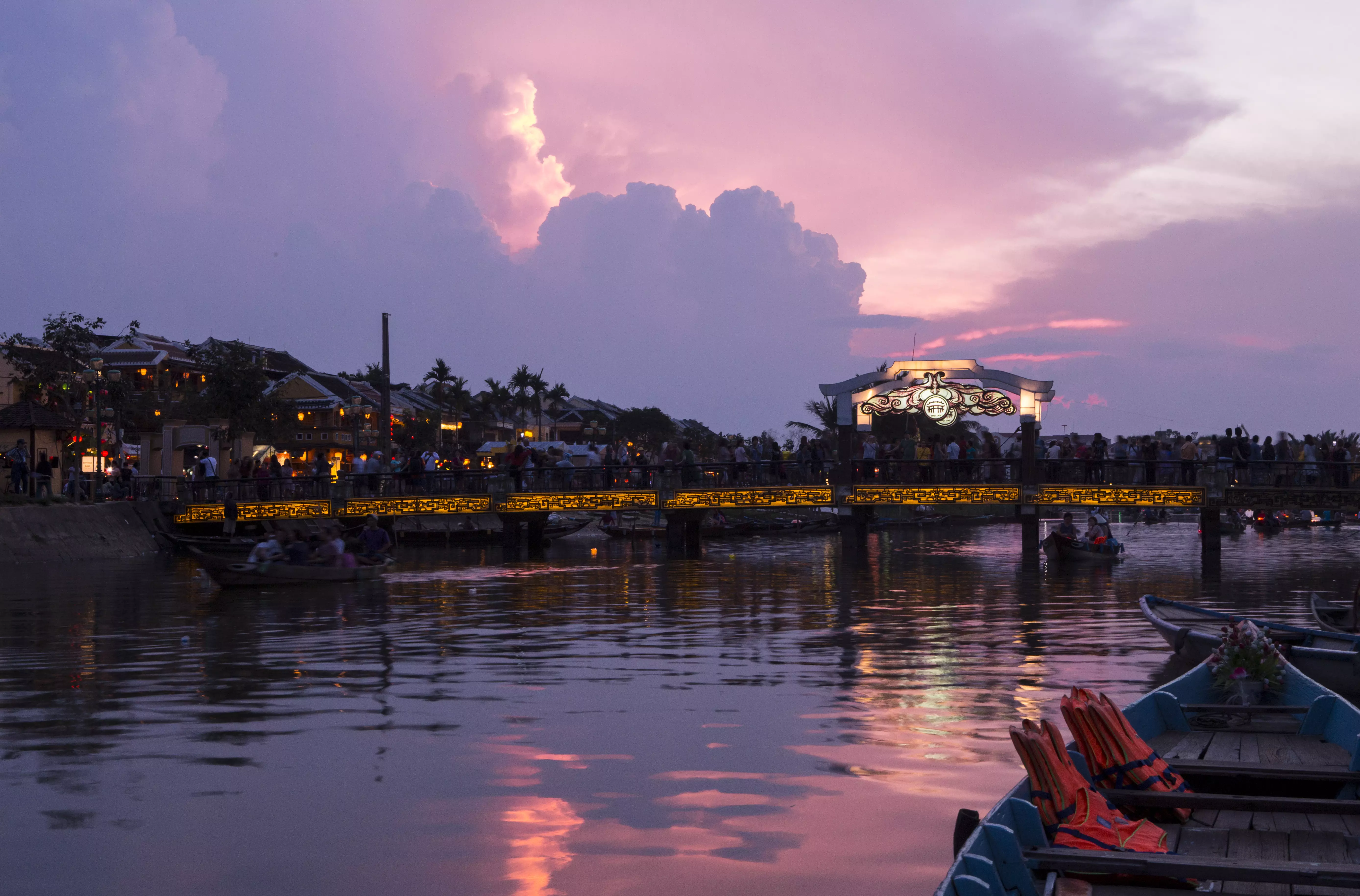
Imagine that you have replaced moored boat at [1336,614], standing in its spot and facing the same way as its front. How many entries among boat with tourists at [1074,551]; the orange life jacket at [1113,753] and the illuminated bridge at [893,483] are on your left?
1

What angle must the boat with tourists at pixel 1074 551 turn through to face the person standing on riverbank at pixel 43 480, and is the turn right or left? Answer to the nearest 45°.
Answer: approximately 45° to its right

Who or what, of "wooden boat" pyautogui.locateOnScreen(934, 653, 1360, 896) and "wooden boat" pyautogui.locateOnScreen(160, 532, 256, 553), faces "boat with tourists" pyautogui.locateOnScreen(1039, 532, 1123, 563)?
"wooden boat" pyautogui.locateOnScreen(934, 653, 1360, 896)

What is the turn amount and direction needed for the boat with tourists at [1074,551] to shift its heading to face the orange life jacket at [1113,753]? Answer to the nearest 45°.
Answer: approximately 45° to its left

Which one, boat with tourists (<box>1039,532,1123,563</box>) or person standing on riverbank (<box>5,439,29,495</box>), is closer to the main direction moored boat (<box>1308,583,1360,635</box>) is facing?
the person standing on riverbank

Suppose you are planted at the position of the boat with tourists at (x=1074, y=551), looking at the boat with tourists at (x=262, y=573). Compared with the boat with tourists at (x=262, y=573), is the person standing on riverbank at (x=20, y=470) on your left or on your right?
right

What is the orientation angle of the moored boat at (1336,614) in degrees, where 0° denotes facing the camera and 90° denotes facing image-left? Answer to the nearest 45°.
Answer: approximately 90°

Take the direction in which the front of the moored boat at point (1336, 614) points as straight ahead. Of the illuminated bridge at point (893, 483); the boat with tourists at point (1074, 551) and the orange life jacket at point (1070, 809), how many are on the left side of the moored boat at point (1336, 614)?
1

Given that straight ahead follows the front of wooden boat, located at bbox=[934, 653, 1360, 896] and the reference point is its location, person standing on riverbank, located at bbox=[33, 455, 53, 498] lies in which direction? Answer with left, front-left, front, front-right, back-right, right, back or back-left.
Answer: front-left

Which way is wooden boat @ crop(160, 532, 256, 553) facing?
to the viewer's left

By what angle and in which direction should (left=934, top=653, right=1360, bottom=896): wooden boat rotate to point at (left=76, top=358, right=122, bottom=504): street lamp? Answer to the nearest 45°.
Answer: approximately 45° to its left

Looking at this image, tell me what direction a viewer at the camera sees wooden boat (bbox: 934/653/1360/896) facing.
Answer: facing away from the viewer

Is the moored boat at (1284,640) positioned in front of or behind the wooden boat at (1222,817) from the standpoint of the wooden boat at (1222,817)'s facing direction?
in front

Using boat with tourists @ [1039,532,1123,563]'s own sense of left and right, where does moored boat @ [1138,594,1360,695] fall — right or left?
on its left

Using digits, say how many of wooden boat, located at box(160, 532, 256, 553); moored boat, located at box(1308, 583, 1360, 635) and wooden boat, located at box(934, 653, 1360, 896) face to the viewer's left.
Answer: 2

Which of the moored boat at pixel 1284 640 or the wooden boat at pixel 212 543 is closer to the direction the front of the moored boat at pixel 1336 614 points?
the wooden boat
